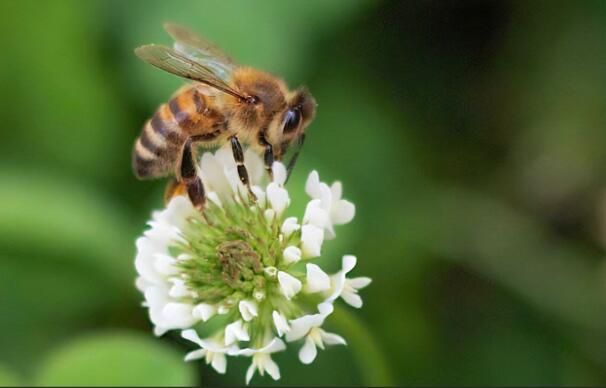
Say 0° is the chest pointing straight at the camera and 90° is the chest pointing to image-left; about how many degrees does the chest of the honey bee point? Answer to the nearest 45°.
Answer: approximately 270°
